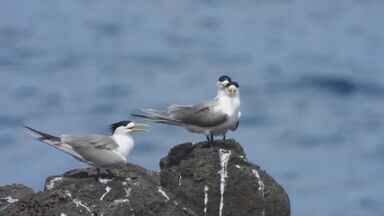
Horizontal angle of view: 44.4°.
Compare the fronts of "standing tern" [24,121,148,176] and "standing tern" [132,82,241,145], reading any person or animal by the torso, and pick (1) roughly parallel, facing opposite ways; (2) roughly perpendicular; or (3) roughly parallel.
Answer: roughly parallel

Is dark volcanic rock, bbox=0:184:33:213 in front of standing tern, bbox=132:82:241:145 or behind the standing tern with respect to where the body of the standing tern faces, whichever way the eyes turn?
behind

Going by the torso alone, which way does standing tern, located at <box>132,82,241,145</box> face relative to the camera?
to the viewer's right

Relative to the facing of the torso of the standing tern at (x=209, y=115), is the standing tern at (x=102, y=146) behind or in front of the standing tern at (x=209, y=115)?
behind

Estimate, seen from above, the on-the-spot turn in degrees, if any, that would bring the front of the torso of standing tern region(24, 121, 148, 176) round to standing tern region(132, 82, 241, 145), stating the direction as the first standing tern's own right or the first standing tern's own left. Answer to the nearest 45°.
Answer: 0° — it already faces it

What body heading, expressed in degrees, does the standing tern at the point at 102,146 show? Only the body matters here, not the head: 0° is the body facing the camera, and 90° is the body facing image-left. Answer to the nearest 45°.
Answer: approximately 270°

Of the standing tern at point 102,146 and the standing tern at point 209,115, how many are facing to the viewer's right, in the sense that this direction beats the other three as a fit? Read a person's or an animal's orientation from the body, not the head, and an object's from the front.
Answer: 2
